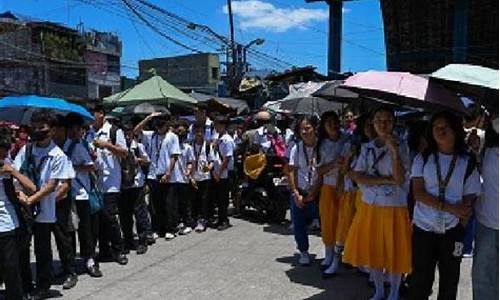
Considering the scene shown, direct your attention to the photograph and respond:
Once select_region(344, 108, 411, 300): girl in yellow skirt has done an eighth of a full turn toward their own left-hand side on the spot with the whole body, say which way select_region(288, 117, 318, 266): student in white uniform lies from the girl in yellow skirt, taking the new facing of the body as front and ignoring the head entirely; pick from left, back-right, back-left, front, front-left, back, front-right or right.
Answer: back

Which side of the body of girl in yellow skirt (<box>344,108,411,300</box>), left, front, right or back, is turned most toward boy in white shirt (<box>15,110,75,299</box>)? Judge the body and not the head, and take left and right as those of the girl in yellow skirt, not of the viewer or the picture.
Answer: right

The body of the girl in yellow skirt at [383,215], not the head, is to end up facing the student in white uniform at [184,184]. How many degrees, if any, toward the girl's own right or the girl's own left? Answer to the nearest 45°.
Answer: approximately 135° to the girl's own right

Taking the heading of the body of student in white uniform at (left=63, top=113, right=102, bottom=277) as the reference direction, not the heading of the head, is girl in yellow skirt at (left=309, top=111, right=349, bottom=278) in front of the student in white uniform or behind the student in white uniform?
in front

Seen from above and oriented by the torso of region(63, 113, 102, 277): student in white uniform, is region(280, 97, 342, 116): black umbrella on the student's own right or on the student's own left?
on the student's own left

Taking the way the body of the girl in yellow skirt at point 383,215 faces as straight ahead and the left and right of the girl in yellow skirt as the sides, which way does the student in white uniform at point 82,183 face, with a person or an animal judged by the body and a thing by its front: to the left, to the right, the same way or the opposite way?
to the left

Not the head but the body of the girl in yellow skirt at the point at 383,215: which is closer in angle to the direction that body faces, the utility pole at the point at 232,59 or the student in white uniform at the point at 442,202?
the student in white uniform

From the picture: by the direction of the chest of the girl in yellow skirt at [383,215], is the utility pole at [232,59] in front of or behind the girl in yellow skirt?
behind

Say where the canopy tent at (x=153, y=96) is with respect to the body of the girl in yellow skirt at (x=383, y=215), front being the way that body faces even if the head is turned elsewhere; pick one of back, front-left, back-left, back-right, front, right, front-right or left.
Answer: back-right
